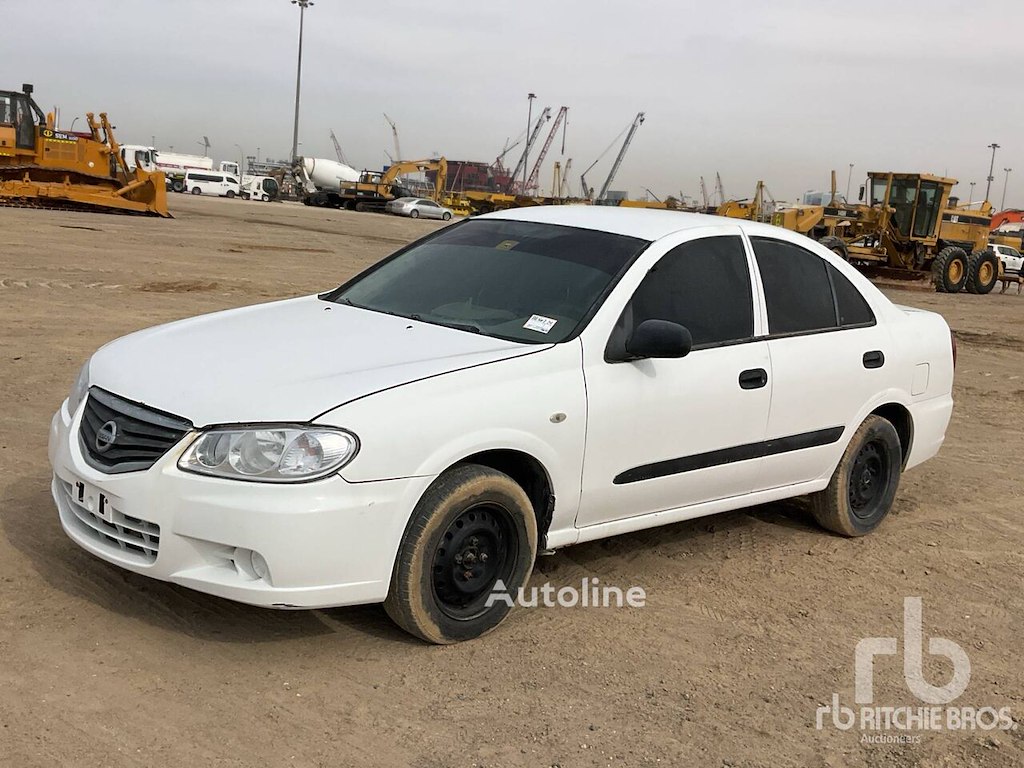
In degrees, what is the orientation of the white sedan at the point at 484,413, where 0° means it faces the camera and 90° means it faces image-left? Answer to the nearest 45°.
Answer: approximately 45°

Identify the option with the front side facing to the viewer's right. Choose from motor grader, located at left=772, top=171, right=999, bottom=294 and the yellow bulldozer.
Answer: the yellow bulldozer

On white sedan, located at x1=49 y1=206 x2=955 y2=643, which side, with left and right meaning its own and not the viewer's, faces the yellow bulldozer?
right

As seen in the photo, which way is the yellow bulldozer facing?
to the viewer's right

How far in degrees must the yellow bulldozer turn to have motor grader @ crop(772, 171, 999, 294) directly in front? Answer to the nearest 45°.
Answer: approximately 45° to its right

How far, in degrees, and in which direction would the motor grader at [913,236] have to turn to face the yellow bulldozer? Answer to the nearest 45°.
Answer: approximately 45° to its right

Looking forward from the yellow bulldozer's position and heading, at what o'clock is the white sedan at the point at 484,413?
The white sedan is roughly at 3 o'clock from the yellow bulldozer.

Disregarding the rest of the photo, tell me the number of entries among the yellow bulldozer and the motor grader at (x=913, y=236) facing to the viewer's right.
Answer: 1
